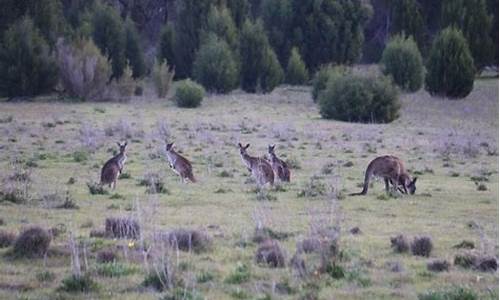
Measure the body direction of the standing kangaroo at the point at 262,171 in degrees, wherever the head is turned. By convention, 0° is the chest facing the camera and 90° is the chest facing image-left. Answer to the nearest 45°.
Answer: approximately 90°

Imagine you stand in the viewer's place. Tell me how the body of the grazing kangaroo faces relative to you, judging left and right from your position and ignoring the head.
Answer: facing to the right of the viewer

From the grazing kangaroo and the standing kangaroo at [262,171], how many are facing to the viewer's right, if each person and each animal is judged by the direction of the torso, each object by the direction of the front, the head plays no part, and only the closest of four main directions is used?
1

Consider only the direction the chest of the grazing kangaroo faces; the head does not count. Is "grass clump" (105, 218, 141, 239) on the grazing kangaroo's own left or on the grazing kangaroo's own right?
on the grazing kangaroo's own right

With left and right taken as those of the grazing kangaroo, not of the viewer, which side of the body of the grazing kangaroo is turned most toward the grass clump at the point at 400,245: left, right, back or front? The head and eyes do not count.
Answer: right

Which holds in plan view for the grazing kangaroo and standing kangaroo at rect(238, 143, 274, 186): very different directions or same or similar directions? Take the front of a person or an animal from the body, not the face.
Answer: very different directions

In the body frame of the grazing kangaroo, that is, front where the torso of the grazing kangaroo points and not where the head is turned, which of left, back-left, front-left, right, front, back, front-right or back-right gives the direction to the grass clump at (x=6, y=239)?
back-right

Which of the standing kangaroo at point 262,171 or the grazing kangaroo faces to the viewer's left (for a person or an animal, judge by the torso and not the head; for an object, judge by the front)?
the standing kangaroo
